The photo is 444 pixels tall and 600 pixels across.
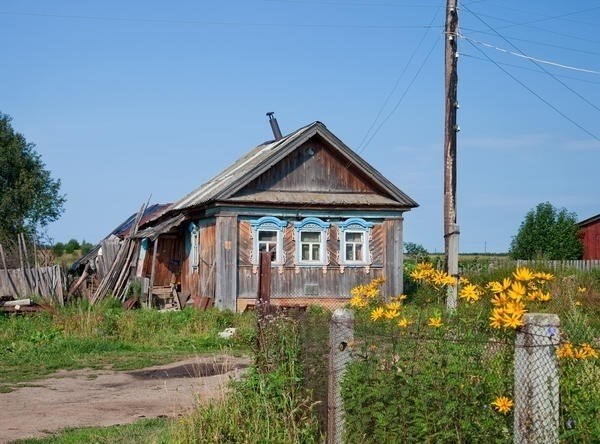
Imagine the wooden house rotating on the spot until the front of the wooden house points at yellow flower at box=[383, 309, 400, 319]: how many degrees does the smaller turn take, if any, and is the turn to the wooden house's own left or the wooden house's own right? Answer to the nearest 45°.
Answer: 0° — it already faces it

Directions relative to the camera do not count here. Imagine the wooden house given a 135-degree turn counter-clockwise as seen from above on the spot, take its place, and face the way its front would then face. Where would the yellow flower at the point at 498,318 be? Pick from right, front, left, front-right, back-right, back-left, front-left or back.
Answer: back-right

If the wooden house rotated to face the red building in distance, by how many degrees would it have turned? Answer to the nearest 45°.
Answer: approximately 135° to its left

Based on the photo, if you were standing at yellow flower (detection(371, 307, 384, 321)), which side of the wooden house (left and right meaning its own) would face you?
front

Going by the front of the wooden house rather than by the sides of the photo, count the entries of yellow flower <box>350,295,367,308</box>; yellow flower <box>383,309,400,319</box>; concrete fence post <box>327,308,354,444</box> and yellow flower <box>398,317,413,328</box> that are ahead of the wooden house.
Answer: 4

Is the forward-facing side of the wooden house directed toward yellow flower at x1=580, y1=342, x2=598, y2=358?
yes

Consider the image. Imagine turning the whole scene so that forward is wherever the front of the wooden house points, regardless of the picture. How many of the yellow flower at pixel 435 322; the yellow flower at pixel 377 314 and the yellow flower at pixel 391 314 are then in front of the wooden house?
3

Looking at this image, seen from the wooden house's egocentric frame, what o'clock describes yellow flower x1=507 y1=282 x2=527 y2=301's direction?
The yellow flower is roughly at 12 o'clock from the wooden house.

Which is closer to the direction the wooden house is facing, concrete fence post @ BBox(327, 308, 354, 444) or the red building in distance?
the concrete fence post

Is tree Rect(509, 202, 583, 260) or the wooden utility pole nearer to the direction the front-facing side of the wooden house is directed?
the wooden utility pole

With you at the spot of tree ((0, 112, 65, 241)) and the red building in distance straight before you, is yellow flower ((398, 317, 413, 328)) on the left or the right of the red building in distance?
right

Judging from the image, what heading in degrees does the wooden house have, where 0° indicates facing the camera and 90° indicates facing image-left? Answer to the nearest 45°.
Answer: approximately 0°

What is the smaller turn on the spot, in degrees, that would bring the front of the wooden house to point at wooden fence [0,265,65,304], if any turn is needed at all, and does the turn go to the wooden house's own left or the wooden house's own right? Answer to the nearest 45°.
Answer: approximately 90° to the wooden house's own right

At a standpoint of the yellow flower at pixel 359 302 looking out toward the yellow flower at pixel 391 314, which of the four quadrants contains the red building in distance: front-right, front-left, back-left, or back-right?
back-left

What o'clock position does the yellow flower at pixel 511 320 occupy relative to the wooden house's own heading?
The yellow flower is roughly at 12 o'clock from the wooden house.

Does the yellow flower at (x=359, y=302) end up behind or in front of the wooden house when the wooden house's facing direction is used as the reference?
in front

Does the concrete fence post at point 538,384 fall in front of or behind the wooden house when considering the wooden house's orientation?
in front
